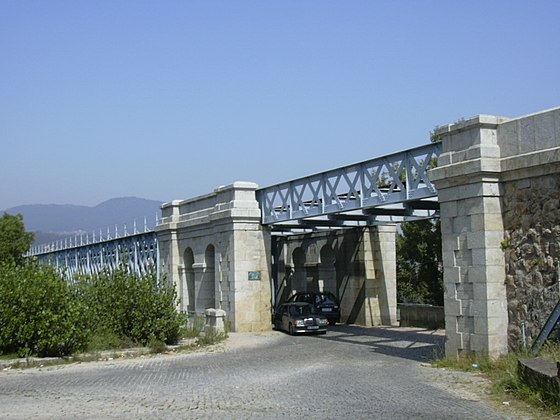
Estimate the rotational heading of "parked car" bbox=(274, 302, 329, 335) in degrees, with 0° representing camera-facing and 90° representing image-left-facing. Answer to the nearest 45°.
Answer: approximately 315°

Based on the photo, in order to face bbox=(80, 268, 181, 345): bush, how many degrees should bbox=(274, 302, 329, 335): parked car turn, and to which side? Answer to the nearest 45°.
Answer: approximately 90° to its right

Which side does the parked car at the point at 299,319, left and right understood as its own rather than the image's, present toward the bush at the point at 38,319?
right

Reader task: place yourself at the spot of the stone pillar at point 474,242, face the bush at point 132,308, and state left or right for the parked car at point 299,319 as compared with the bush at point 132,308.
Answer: right

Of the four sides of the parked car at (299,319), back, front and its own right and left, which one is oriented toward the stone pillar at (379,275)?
left
